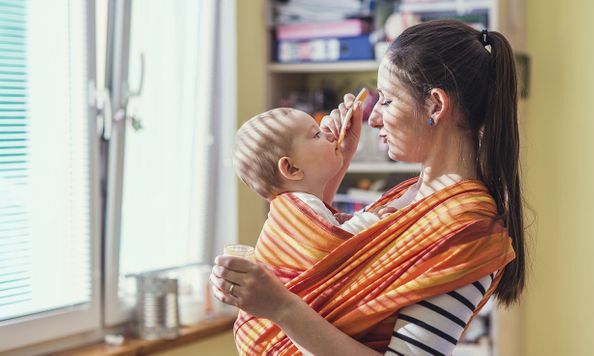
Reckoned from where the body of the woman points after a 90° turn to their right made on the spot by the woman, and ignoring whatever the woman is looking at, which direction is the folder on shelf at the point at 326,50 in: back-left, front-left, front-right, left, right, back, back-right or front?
front

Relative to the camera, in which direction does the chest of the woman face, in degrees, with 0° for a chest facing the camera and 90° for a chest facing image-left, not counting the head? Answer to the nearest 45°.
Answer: approximately 90°

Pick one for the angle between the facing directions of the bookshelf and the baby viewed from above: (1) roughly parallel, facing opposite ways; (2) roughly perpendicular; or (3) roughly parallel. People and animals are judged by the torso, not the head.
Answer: roughly perpendicular

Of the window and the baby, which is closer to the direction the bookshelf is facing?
the baby

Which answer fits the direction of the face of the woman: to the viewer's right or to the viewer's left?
to the viewer's left

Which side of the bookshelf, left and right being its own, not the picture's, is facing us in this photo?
front

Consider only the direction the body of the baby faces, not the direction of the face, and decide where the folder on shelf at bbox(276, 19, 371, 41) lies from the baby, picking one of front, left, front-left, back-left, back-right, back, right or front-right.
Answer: left

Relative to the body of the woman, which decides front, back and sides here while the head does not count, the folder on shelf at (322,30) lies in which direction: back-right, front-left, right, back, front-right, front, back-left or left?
right

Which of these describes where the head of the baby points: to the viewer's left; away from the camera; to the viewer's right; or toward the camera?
to the viewer's right

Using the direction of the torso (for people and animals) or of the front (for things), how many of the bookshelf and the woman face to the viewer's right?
0

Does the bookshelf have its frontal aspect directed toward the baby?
yes

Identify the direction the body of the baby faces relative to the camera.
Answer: to the viewer's right

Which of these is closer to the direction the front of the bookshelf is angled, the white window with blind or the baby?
the baby

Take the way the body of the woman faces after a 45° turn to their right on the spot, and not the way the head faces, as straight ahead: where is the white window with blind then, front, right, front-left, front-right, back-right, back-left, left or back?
front

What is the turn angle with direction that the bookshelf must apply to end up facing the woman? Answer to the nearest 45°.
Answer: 0° — it already faces them

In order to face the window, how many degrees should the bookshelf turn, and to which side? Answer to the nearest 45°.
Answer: approximately 45° to its right
